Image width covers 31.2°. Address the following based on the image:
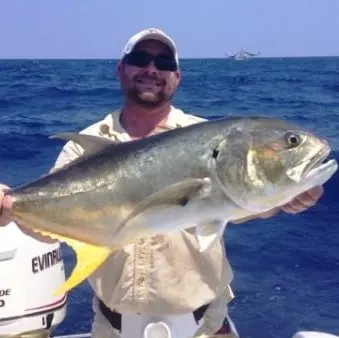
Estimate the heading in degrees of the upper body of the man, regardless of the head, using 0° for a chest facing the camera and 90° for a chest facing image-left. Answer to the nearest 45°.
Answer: approximately 0°

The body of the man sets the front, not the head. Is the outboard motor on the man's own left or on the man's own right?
on the man's own right

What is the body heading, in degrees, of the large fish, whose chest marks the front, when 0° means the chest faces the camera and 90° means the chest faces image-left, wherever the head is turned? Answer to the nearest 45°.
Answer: approximately 270°
